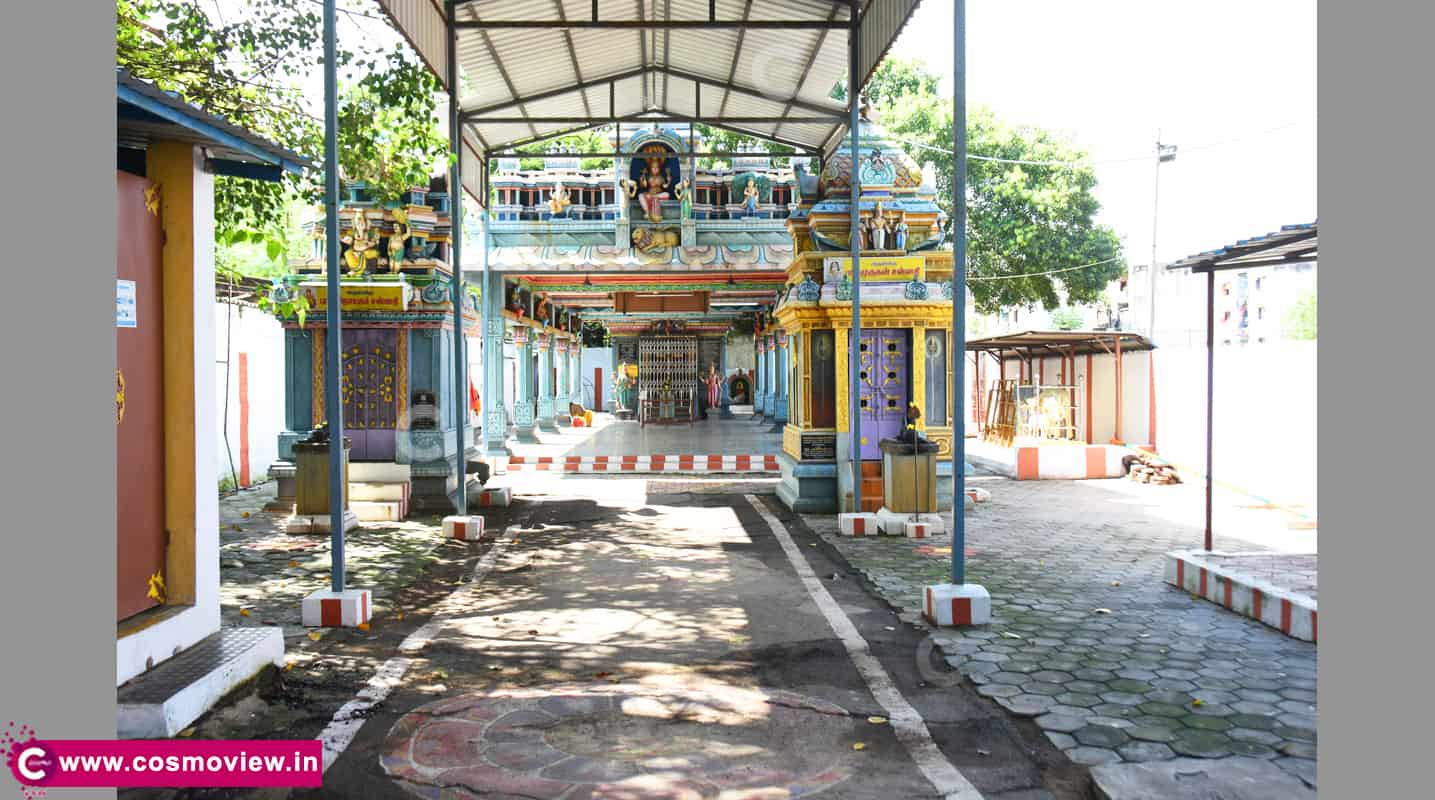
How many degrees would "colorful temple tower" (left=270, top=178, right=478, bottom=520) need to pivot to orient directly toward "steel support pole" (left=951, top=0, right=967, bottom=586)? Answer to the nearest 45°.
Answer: approximately 45° to its left

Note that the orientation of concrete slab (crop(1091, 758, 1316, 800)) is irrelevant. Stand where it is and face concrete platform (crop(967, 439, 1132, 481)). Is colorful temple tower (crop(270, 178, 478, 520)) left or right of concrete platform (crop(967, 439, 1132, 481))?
left

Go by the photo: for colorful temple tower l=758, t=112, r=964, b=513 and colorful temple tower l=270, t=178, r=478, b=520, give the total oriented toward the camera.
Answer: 2

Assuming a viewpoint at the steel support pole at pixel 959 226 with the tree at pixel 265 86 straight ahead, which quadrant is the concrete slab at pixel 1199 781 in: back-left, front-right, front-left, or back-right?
back-left

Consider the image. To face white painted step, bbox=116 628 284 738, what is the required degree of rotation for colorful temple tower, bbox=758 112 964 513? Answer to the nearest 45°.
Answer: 0° — it already faces it

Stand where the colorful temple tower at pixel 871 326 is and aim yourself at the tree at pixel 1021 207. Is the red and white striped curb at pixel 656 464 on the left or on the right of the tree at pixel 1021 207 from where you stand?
left

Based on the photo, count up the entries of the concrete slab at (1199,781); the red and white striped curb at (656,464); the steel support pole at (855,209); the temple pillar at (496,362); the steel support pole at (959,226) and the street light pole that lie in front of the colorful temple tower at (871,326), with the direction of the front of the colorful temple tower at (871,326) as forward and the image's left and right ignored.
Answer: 3

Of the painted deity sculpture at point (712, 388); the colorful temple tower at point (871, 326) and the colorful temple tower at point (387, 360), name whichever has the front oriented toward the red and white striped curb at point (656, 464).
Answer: the painted deity sculpture

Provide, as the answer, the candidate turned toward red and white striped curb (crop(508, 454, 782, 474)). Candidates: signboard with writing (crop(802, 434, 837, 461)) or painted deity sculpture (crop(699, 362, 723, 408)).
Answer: the painted deity sculpture
